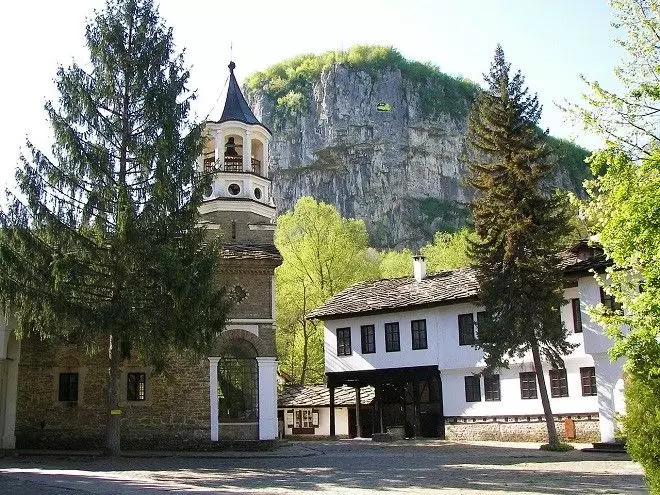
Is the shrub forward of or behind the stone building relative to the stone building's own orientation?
forward

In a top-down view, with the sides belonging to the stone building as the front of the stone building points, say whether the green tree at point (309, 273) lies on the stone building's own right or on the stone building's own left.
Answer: on the stone building's own left

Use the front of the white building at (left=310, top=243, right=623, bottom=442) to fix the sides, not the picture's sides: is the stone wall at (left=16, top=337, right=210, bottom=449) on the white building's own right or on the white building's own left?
on the white building's own right

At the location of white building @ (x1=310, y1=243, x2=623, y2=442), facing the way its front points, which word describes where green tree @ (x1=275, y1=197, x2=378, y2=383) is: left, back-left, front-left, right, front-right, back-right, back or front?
back-right

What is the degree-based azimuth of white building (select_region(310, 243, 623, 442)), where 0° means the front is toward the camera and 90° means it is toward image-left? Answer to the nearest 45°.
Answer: approximately 0°
